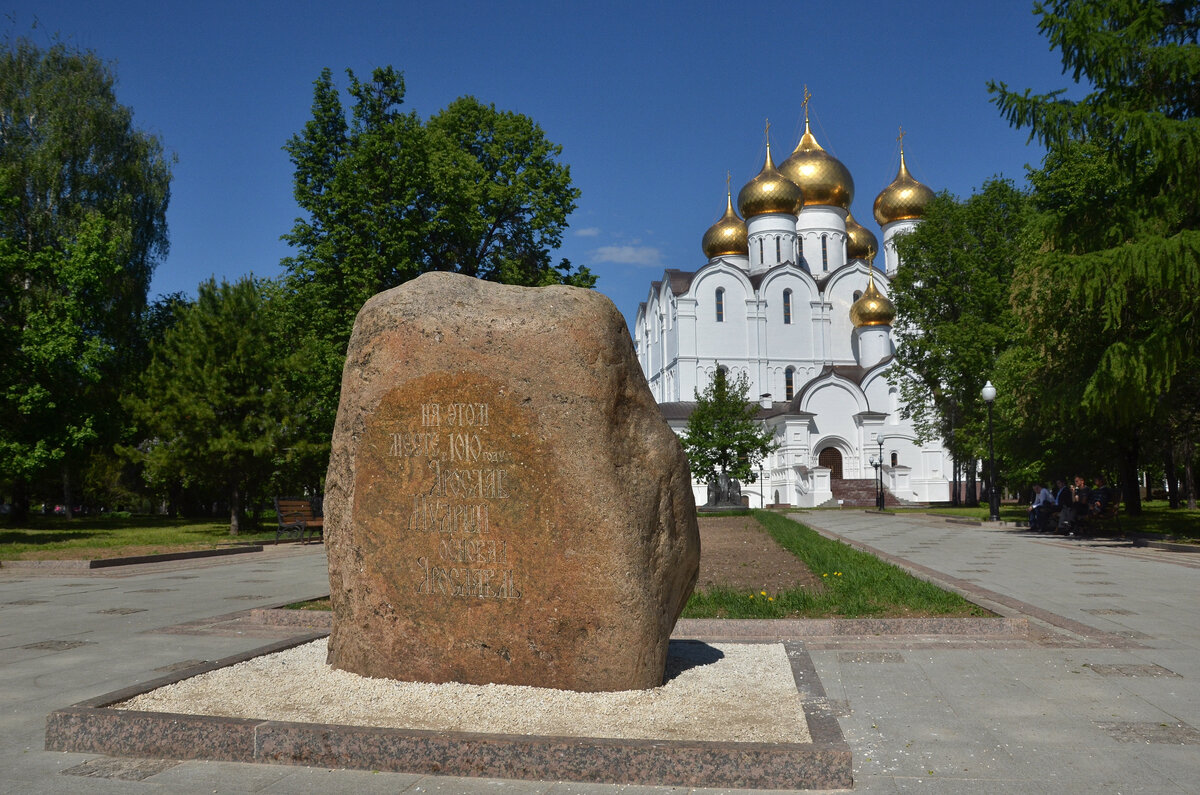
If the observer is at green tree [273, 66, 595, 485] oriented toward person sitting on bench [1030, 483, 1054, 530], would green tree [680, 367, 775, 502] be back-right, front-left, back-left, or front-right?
front-left

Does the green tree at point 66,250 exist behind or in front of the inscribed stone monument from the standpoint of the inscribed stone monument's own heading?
behind

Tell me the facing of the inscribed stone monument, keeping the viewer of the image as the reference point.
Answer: facing the viewer

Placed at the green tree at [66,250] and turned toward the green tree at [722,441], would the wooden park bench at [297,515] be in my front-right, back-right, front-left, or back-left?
front-right

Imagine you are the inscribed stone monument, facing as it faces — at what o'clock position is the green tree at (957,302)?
The green tree is roughly at 7 o'clock from the inscribed stone monument.

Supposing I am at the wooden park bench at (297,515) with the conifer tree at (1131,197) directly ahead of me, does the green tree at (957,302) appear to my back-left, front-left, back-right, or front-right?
front-left

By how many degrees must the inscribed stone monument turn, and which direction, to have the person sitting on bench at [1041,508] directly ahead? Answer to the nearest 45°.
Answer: approximately 135° to its left

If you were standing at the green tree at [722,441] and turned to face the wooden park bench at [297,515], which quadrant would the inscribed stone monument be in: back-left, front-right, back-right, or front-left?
front-left

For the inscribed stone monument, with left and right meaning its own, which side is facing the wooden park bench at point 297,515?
back

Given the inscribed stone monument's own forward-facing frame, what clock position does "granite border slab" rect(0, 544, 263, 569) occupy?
The granite border slab is roughly at 5 o'clock from the inscribed stone monument.

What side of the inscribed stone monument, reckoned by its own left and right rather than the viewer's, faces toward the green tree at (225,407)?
back

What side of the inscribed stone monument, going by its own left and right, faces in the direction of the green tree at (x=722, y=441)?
back
